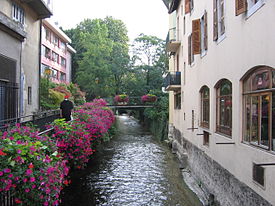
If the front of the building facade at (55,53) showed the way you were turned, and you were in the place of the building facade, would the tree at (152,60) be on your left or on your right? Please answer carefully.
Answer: on your left

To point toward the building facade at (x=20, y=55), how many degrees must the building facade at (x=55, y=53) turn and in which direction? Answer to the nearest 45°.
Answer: approximately 45° to its right

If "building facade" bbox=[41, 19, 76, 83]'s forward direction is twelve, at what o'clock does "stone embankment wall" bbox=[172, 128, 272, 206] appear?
The stone embankment wall is roughly at 1 o'clock from the building facade.

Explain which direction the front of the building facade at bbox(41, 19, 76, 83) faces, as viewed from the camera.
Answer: facing the viewer and to the right of the viewer

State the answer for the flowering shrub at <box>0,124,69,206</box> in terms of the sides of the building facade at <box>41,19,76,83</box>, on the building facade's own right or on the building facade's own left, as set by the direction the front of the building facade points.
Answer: on the building facade's own right
